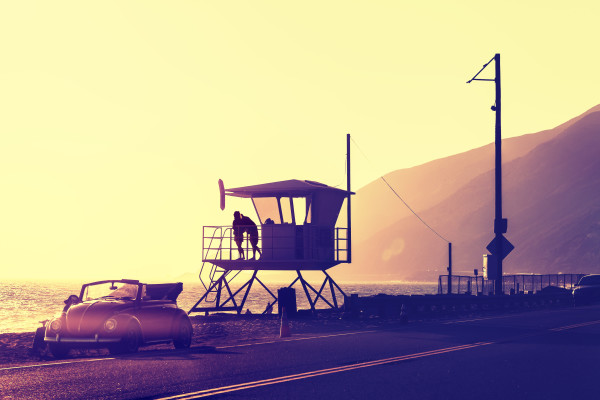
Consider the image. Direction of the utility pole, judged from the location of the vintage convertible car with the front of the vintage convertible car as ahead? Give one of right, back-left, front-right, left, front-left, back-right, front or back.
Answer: back

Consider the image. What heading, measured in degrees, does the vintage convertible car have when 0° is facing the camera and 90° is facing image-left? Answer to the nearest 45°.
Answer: approximately 45°

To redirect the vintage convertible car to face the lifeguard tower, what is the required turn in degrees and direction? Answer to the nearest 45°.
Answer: approximately 135° to its right

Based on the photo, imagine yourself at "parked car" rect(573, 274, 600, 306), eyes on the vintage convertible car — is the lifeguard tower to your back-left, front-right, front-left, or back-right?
front-right

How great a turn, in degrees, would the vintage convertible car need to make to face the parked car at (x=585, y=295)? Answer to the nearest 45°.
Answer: approximately 180°

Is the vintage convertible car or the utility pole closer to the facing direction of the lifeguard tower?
the vintage convertible car

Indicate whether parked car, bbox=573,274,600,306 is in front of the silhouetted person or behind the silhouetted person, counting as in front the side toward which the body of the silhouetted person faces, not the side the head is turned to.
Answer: behind

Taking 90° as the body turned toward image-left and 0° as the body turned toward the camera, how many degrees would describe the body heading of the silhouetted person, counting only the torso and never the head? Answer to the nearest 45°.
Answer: approximately 90°

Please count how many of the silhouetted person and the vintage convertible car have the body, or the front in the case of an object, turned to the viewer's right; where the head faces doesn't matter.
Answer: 0

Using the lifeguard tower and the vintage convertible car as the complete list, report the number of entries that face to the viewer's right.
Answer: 0
